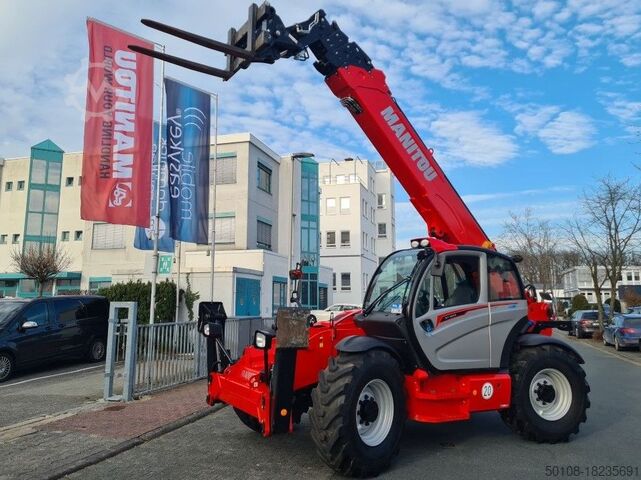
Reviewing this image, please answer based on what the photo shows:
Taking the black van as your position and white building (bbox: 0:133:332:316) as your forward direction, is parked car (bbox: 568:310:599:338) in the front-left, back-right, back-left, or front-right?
front-right

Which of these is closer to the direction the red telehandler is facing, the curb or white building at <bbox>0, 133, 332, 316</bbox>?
the curb

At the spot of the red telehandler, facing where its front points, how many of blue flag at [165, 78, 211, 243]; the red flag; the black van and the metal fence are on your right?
4

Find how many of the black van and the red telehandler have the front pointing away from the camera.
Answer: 0

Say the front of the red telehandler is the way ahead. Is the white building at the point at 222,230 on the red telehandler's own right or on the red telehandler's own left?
on the red telehandler's own right

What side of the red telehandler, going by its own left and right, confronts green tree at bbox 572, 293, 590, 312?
back

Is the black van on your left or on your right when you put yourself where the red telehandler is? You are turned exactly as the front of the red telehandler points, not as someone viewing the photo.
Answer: on your right

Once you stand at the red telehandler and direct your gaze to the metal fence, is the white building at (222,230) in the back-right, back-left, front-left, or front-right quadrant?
front-right

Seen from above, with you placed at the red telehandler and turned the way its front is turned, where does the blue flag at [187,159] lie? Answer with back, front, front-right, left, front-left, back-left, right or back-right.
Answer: right

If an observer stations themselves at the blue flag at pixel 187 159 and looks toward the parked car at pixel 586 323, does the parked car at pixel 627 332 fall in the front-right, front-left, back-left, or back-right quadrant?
front-right

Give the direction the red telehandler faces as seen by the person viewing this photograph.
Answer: facing the viewer and to the left of the viewer
